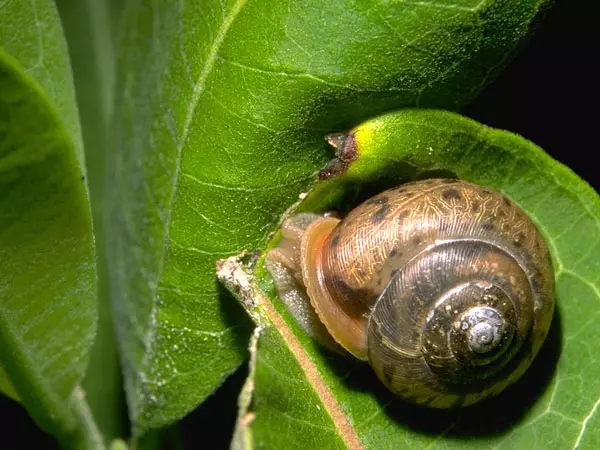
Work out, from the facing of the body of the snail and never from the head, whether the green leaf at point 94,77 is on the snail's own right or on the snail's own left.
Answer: on the snail's own right

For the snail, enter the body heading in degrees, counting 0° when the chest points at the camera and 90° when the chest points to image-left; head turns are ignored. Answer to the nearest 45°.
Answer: approximately 90°
